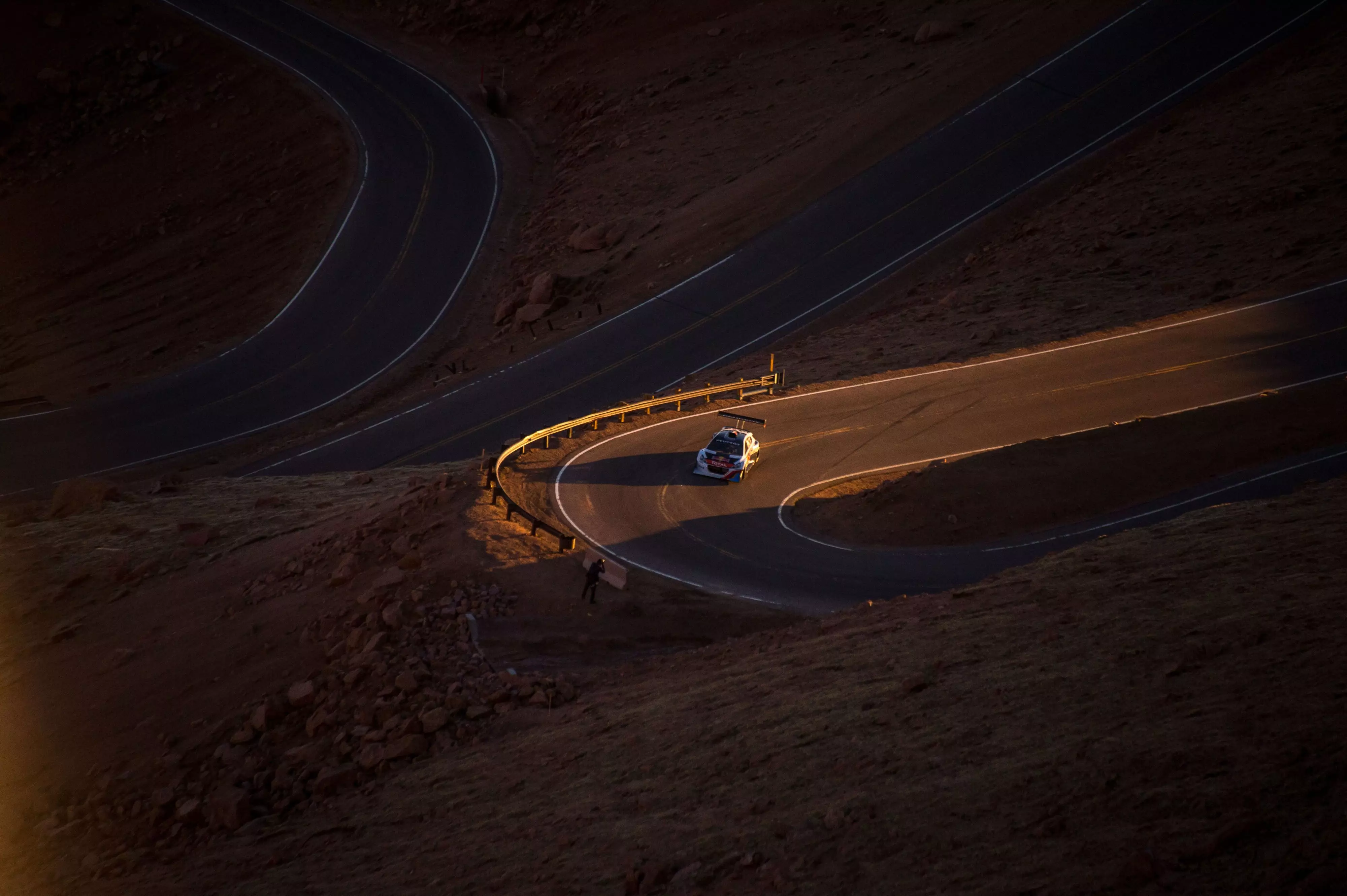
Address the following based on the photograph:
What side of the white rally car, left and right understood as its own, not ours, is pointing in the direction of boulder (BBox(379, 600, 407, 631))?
front

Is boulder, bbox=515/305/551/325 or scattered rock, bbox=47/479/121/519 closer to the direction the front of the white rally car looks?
the scattered rock

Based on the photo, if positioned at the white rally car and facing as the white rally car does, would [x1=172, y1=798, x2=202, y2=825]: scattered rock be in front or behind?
in front

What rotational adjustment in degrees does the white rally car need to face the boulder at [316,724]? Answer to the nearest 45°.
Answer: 0° — it already faces it

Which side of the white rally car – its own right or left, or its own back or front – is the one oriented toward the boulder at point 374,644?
front

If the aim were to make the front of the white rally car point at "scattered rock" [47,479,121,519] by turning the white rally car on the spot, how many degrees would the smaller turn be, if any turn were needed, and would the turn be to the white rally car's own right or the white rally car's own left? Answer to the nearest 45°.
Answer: approximately 45° to the white rally car's own right

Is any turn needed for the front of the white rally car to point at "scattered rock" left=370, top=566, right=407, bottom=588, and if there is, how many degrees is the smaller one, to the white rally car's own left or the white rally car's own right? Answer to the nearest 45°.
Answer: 0° — it already faces it

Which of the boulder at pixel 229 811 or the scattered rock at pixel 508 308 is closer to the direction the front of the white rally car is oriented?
the boulder

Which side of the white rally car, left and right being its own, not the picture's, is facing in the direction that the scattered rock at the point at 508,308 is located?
right

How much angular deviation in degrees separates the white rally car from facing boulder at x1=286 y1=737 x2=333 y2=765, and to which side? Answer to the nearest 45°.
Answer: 0° — it already faces it

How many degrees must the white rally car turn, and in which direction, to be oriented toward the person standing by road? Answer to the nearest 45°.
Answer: approximately 45° to its left

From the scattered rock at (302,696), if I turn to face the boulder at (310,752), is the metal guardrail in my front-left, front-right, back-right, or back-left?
back-left

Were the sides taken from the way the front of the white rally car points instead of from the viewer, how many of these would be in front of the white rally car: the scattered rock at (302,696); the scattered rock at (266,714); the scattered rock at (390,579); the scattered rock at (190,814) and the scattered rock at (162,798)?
5

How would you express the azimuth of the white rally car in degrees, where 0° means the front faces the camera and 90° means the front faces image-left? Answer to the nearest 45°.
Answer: approximately 45°

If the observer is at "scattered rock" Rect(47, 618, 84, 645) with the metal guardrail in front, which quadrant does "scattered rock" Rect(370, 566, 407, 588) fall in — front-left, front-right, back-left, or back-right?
front-right

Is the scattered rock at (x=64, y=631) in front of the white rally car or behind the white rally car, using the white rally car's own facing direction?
in front

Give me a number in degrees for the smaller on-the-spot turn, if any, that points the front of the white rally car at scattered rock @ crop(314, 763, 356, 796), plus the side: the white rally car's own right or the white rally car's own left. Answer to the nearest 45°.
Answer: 0° — it already faces it

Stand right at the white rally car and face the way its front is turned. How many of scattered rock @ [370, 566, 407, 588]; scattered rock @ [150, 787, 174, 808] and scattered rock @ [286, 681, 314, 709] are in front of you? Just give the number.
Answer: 3

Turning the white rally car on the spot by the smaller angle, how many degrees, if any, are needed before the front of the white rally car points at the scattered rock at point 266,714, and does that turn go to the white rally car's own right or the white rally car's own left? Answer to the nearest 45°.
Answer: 0° — it already faces it

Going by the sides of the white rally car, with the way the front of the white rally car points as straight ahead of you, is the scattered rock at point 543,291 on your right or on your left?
on your right
